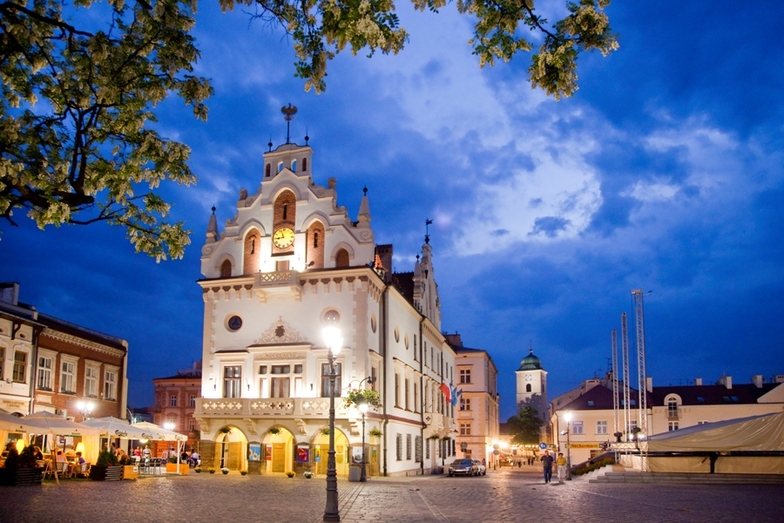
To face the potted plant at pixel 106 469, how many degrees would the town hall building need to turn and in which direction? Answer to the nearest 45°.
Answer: approximately 45° to its right

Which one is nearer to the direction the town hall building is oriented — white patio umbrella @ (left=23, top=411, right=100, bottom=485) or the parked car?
the white patio umbrella

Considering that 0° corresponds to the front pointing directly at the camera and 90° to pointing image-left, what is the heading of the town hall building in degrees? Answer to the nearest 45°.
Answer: approximately 0°

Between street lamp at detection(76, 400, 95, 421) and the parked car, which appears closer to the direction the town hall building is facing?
the street lamp

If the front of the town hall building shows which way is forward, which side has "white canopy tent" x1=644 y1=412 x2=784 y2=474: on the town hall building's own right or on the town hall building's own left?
on the town hall building's own left

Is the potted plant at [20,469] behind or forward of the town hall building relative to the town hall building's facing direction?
forward

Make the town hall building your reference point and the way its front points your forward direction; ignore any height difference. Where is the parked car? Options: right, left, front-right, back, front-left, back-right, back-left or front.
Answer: back-left

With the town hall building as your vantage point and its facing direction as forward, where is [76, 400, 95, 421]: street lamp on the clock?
The street lamp is roughly at 3 o'clock from the town hall building.

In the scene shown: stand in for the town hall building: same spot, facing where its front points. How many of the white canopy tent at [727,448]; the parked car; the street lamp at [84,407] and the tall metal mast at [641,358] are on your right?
1
